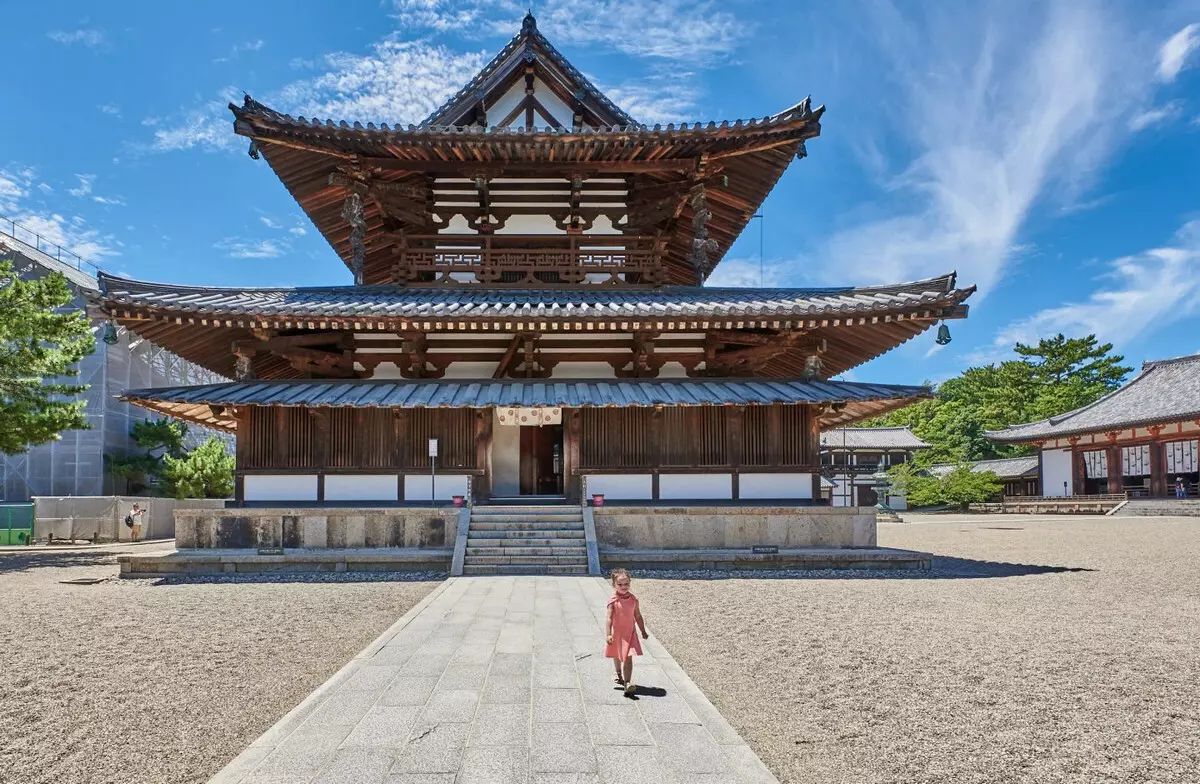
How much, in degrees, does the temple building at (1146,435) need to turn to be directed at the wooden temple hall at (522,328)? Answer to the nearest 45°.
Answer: approximately 45° to its left

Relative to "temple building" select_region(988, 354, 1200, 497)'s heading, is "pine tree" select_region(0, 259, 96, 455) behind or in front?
in front

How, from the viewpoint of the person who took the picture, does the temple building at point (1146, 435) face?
facing the viewer and to the left of the viewer

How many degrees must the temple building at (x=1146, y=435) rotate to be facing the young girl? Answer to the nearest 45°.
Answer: approximately 45° to its left

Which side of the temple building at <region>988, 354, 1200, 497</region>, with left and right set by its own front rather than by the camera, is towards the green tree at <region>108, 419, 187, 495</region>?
front

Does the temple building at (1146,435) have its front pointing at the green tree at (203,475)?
yes

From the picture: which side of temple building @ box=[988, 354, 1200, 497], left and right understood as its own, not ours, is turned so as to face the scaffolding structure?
front
